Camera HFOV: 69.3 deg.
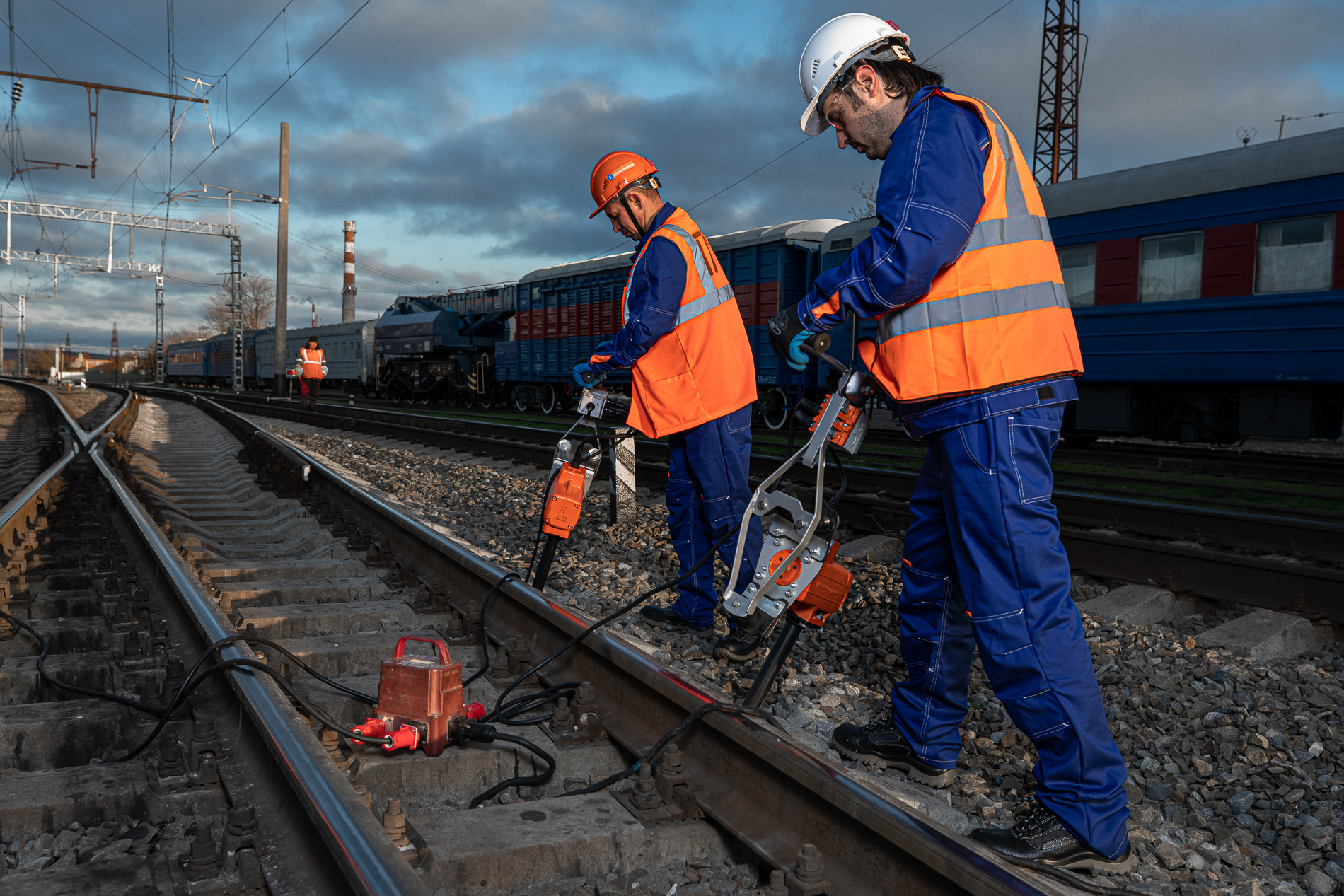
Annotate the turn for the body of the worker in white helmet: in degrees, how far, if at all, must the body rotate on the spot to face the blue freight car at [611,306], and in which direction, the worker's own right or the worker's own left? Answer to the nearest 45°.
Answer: approximately 45° to the worker's own right

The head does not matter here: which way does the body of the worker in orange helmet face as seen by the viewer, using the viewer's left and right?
facing to the left of the viewer

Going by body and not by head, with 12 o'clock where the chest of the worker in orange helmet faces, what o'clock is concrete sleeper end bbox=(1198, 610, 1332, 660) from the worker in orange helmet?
The concrete sleeper end is roughly at 6 o'clock from the worker in orange helmet.

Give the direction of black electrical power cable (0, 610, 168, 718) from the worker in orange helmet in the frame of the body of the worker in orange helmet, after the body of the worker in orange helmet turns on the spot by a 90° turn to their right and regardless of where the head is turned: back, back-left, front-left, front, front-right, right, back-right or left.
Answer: back-left

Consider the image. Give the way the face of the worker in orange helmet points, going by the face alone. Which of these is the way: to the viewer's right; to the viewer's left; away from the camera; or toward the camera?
to the viewer's left

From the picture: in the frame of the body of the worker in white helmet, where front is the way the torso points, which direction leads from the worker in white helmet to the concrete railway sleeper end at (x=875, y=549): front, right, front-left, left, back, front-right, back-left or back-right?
right

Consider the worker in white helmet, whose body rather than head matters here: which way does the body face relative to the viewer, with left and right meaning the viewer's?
facing to the left of the viewer

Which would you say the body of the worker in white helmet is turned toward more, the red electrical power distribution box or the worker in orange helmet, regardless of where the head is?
the red electrical power distribution box

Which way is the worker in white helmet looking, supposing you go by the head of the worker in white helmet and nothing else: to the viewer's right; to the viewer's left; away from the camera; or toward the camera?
to the viewer's left

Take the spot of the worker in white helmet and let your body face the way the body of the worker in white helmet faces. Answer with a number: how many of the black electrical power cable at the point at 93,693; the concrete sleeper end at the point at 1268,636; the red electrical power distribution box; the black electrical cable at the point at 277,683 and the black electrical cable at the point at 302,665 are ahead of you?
4

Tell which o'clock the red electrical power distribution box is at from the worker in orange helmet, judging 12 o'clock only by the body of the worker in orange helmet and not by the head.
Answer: The red electrical power distribution box is roughly at 10 o'clock from the worker in orange helmet.

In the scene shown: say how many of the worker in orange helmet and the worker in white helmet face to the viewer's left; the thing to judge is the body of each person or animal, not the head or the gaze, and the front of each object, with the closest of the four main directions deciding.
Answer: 2
